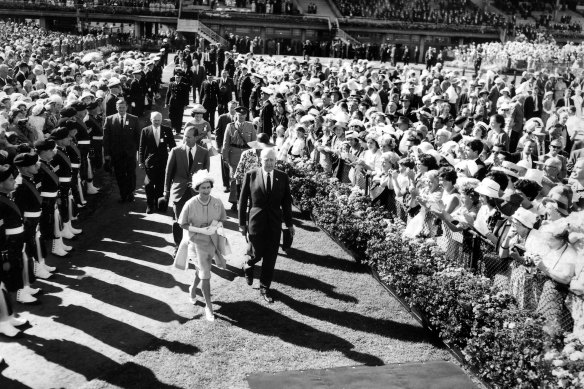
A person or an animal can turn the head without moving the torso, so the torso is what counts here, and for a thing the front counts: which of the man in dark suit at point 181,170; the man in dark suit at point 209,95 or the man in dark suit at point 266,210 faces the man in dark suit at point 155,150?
the man in dark suit at point 209,95

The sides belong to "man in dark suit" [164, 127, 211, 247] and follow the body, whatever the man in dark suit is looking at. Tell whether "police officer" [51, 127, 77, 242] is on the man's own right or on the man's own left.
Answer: on the man's own right

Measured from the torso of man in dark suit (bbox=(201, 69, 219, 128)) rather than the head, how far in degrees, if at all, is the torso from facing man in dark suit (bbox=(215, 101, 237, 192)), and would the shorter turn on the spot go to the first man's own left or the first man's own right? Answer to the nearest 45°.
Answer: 0° — they already face them

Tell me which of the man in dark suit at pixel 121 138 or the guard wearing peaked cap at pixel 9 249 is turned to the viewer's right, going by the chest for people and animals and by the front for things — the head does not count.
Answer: the guard wearing peaked cap

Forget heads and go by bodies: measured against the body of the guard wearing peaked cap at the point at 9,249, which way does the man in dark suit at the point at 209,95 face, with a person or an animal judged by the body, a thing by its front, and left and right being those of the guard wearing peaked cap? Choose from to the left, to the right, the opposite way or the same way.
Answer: to the right

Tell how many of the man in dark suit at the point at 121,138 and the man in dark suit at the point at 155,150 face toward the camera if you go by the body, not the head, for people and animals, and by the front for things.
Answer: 2

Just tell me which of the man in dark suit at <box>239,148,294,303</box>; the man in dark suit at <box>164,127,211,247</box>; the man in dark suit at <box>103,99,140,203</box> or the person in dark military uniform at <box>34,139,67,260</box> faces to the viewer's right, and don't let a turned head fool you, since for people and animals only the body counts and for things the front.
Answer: the person in dark military uniform

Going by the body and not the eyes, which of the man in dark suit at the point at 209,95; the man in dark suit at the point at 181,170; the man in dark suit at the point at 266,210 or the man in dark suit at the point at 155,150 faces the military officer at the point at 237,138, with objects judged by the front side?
the man in dark suit at the point at 209,95

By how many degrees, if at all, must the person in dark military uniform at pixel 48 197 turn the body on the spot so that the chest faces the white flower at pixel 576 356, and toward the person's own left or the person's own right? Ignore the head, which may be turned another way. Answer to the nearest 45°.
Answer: approximately 45° to the person's own right
